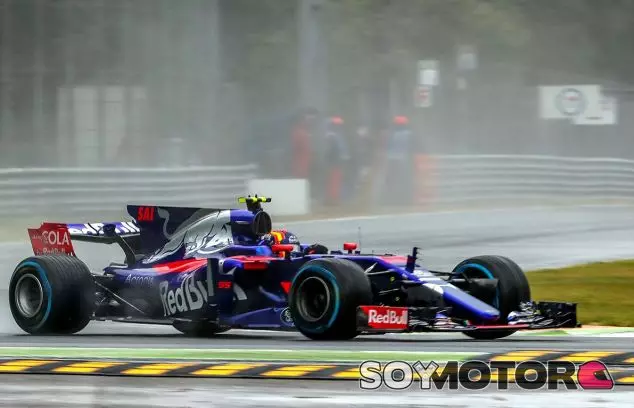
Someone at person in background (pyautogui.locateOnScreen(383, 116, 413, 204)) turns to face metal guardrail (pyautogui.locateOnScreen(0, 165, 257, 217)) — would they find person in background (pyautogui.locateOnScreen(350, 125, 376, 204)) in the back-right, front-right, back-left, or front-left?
front-right

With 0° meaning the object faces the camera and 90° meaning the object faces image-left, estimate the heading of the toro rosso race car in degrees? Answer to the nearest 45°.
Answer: approximately 315°

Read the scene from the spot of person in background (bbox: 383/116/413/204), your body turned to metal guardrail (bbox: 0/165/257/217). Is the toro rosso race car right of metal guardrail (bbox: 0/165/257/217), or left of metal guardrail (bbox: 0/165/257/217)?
left

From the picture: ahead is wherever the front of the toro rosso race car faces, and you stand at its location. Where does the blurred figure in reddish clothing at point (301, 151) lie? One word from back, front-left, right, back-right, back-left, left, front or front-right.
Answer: back-left

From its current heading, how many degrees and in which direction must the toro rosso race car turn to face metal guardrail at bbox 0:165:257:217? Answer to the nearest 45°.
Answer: approximately 135° to its left

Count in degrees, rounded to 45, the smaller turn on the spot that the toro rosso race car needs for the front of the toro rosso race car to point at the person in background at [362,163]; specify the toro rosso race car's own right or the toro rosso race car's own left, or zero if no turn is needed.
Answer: approximately 135° to the toro rosso race car's own left

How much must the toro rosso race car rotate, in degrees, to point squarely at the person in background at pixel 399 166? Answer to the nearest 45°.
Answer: approximately 135° to its left

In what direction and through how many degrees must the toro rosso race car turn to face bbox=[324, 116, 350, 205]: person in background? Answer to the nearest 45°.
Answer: approximately 135° to its left

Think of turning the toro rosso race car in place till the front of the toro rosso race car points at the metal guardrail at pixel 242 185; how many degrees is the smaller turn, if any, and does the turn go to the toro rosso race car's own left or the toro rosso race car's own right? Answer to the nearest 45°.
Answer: approximately 135° to the toro rosso race car's own left
